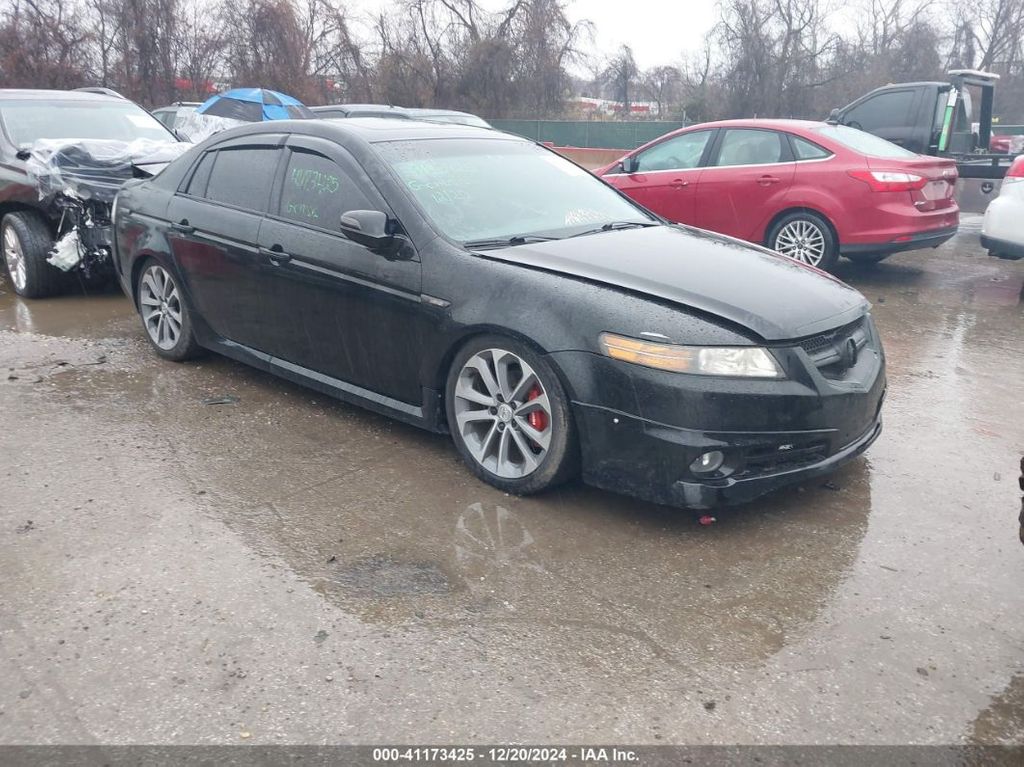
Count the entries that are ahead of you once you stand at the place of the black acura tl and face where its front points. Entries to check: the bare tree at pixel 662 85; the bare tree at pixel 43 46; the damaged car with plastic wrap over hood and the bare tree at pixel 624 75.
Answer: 0

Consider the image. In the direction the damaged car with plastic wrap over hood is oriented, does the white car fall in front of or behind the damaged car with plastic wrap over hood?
in front

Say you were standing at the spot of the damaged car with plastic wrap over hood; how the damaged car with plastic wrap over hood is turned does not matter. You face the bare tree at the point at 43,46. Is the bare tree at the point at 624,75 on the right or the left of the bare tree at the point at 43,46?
right

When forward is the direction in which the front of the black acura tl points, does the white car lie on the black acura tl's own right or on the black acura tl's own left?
on the black acura tl's own left

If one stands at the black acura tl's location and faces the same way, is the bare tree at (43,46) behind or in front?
behind

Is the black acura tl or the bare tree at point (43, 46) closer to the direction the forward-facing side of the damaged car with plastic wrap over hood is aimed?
the black acura tl

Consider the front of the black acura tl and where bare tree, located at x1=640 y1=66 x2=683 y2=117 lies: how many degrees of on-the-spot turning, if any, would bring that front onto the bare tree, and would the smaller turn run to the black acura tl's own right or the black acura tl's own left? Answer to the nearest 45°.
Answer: approximately 135° to the black acura tl's own left

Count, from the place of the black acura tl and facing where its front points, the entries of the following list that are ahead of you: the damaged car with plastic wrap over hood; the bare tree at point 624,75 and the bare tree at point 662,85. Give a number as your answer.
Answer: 0

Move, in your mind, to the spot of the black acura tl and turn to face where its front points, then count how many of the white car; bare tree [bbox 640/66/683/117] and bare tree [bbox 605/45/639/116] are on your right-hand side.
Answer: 0

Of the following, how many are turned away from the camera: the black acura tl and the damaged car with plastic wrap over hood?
0

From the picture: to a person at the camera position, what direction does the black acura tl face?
facing the viewer and to the right of the viewer

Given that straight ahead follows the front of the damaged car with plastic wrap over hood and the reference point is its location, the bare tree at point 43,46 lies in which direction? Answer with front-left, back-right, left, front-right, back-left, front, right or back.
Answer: back-left

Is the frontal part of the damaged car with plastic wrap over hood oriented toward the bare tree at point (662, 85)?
no

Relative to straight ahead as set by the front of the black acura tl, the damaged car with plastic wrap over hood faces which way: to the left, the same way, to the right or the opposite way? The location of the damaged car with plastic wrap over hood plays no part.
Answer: the same way
